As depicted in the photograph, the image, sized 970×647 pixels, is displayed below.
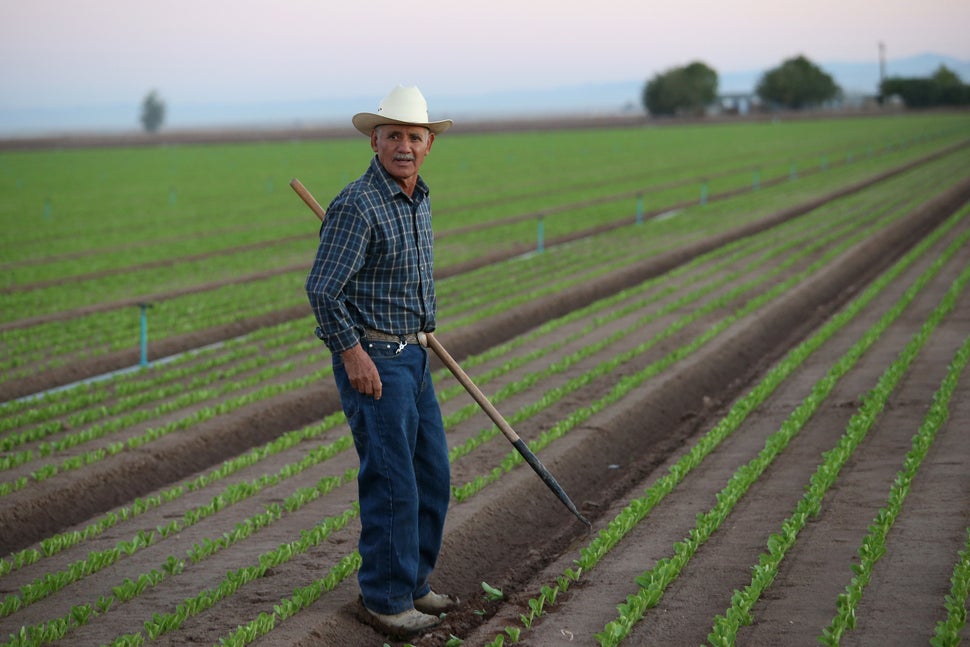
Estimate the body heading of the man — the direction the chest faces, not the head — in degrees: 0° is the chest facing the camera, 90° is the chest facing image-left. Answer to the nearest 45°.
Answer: approximately 315°
